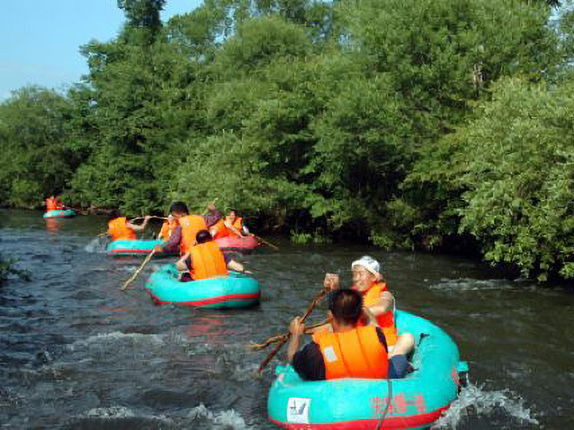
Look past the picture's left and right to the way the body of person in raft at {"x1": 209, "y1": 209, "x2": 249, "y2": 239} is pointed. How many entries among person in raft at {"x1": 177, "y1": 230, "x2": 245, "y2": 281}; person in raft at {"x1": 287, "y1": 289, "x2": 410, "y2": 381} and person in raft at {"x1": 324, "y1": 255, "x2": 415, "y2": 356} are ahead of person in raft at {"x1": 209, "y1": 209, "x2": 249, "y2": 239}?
3

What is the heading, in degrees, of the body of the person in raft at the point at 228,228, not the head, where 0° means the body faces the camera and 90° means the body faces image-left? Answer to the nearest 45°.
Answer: approximately 0°

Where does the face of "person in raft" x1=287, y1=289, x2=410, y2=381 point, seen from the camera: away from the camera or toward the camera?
away from the camera

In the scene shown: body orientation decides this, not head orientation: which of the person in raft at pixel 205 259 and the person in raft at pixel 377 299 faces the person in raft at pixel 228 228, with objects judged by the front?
the person in raft at pixel 205 259

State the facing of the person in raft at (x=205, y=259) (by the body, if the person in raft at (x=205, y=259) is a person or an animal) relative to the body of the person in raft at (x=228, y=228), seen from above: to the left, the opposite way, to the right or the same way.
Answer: the opposite way

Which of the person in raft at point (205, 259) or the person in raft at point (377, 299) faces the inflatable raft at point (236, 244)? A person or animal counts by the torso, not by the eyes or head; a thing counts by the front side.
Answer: the person in raft at point (205, 259)

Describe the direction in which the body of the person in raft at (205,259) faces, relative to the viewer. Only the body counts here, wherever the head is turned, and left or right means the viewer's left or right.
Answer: facing away from the viewer

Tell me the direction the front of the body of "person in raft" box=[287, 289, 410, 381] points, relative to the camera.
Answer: away from the camera

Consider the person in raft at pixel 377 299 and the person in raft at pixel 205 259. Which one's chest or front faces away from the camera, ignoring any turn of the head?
the person in raft at pixel 205 259

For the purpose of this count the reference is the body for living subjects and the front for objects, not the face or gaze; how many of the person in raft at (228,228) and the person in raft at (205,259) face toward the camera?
1

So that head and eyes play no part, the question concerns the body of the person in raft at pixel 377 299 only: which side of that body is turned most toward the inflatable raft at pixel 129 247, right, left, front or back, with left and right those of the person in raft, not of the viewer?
right
